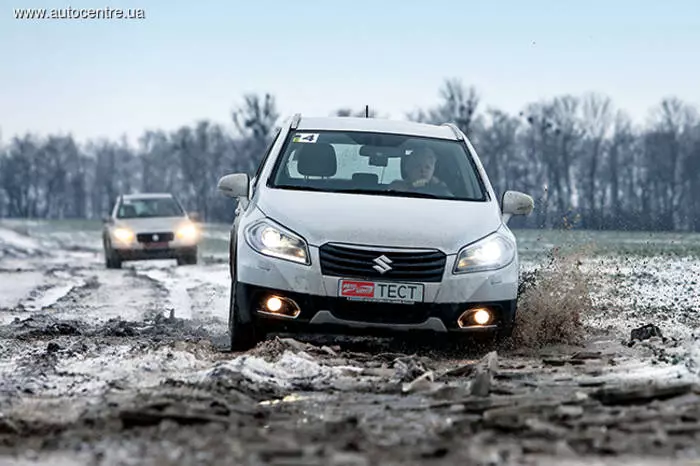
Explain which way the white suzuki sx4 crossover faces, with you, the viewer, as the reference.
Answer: facing the viewer
